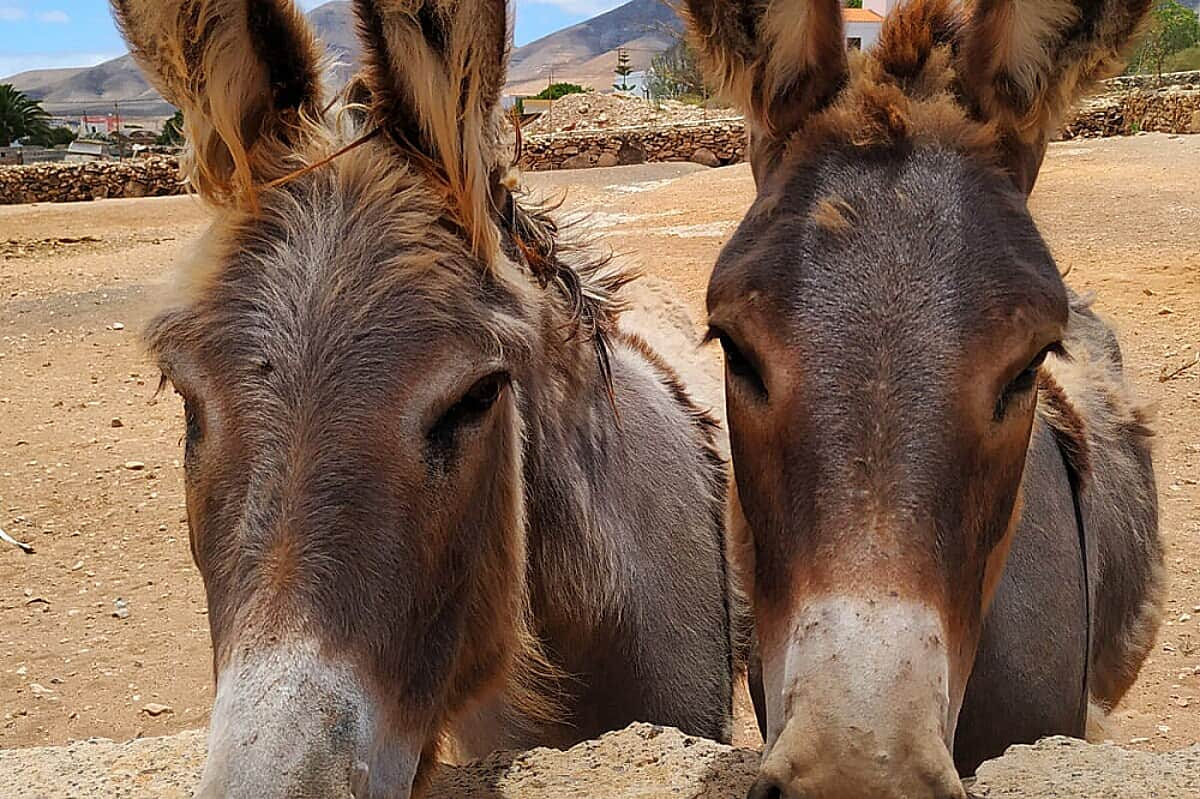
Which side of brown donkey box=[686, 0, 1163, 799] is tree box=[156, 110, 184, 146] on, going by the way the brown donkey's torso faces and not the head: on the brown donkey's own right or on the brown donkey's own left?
on the brown donkey's own right

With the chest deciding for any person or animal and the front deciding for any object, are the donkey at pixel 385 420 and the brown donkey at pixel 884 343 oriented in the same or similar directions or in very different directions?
same or similar directions

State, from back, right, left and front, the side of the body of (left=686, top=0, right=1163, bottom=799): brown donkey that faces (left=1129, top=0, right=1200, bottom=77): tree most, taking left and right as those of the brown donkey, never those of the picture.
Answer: back

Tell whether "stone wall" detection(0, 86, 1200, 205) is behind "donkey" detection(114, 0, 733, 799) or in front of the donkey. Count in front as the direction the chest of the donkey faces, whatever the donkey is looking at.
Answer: behind

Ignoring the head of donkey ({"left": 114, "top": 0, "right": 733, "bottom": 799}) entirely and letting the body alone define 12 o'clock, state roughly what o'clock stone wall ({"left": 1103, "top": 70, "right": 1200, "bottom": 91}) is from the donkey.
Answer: The stone wall is roughly at 6 o'clock from the donkey.

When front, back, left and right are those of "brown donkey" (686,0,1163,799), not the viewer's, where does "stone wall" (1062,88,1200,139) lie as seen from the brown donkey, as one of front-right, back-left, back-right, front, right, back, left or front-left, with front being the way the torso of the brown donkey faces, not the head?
back

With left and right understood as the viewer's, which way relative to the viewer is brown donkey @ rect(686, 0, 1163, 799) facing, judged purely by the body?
facing the viewer

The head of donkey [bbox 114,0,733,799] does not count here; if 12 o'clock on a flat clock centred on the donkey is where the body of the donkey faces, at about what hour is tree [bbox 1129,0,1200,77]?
The tree is roughly at 6 o'clock from the donkey.

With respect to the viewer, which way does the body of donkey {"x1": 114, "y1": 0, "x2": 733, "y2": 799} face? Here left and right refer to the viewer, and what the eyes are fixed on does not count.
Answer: facing the viewer and to the left of the viewer

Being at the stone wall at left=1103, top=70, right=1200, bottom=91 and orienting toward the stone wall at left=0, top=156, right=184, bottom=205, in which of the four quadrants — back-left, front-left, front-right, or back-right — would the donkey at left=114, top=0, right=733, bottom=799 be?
front-left

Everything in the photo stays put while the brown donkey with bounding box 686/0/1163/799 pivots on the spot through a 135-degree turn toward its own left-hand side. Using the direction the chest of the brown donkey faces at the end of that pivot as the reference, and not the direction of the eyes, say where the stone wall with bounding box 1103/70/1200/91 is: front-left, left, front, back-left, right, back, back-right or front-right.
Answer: front-left

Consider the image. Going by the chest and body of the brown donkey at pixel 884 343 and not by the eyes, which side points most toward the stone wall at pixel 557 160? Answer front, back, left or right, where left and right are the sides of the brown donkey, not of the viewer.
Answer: back

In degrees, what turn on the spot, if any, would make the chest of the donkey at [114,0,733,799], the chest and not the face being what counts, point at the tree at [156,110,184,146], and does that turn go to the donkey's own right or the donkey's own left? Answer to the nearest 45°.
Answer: approximately 135° to the donkey's own right

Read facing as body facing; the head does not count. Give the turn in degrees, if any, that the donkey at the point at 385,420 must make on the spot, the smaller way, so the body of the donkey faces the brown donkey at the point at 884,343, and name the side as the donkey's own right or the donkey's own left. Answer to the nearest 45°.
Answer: approximately 135° to the donkey's own left

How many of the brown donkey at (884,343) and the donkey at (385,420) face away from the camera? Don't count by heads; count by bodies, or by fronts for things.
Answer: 0

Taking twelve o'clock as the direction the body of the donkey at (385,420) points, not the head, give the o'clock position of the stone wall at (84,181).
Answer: The stone wall is roughly at 4 o'clock from the donkey.
